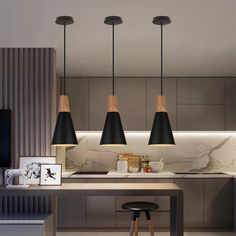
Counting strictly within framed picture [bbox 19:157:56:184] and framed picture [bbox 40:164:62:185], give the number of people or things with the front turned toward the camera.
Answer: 2

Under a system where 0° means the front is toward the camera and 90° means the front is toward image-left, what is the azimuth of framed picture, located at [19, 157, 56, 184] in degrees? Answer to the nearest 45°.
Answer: approximately 0°

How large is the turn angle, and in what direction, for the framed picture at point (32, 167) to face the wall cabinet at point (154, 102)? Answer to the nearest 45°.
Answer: approximately 135° to its left

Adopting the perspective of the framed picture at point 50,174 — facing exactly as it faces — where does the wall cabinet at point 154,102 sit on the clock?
The wall cabinet is roughly at 7 o'clock from the framed picture.

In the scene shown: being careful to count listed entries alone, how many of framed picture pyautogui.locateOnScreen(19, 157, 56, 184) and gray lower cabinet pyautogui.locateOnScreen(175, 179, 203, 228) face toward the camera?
2

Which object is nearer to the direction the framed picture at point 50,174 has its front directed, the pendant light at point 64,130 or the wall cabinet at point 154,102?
the pendant light

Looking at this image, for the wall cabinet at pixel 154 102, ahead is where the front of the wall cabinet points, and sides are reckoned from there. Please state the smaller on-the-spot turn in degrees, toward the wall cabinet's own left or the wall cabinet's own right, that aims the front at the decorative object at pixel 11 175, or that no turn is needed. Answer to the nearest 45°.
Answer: approximately 45° to the wall cabinet's own right

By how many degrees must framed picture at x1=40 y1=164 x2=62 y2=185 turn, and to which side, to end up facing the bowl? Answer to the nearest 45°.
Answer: approximately 135° to its left

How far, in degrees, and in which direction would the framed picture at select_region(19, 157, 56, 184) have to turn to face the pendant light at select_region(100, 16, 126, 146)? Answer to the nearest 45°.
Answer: approximately 45° to its left

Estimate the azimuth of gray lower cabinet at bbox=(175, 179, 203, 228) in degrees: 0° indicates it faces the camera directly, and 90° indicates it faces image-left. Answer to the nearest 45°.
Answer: approximately 0°
